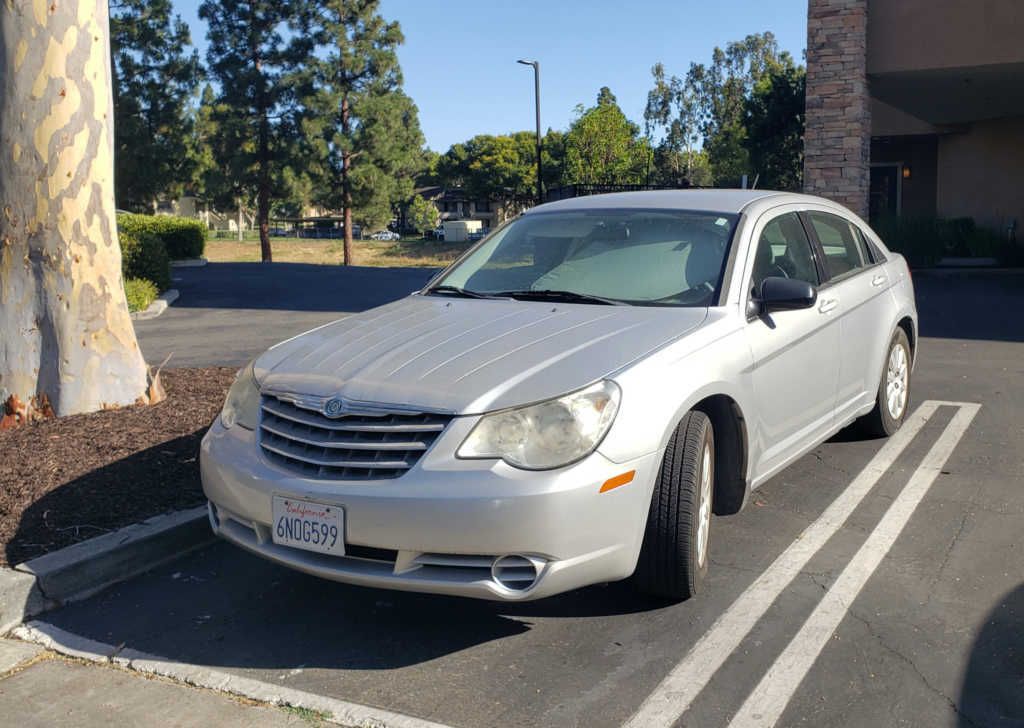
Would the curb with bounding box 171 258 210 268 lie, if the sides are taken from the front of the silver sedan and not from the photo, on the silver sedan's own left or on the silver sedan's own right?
on the silver sedan's own right

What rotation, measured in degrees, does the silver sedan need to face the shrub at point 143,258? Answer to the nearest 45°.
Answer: approximately 90° to its right

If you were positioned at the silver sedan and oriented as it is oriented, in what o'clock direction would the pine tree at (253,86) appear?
The pine tree is roughly at 4 o'clock from the silver sedan.

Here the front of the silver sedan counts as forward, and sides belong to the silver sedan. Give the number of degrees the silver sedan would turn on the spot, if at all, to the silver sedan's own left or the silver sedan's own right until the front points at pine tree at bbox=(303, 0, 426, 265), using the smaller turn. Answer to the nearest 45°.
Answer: approximately 135° to the silver sedan's own right

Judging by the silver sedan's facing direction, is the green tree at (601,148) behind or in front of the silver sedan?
behind

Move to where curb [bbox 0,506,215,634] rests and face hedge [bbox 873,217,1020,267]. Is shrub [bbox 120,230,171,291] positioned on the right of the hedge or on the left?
left

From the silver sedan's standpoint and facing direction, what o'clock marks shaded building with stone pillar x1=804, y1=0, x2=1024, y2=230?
The shaded building with stone pillar is roughly at 5 o'clock from the silver sedan.

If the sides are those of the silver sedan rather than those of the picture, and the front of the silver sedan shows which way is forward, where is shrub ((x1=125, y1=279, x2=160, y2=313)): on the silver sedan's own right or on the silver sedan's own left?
on the silver sedan's own right

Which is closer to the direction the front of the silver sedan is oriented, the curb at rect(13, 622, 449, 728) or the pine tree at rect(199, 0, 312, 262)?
the curb

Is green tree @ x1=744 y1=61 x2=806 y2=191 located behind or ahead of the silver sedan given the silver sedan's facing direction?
behind

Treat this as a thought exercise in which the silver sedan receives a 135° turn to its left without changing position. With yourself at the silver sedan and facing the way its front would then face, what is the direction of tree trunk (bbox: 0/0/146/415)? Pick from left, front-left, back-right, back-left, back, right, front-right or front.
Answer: back-left

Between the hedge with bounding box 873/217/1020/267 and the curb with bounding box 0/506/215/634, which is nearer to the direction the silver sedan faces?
the curb

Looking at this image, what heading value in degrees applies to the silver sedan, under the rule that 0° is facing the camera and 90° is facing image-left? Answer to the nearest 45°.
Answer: approximately 45°

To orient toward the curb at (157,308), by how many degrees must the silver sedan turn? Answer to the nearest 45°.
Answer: approximately 90° to its right
